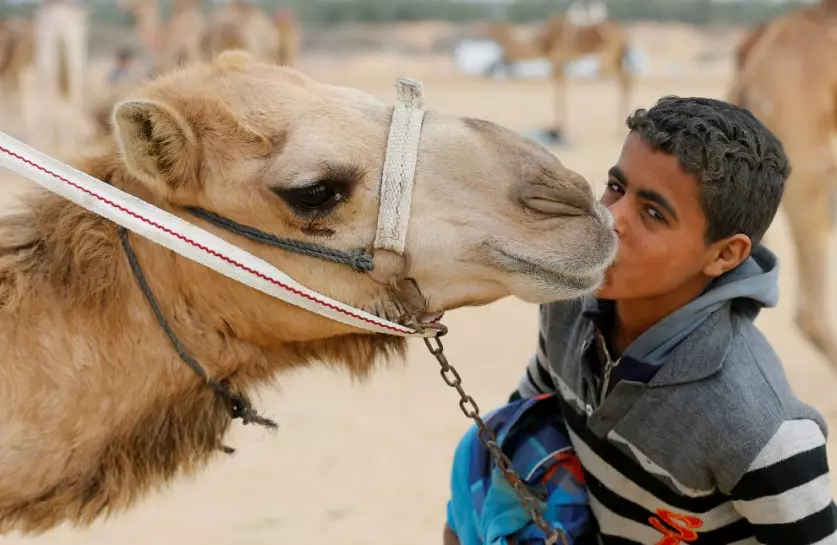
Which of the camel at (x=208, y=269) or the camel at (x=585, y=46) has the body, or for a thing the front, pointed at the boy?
the camel at (x=208, y=269)

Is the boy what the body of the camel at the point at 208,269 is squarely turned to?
yes

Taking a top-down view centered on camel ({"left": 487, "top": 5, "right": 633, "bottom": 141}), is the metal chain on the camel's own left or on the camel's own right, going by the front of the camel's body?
on the camel's own left

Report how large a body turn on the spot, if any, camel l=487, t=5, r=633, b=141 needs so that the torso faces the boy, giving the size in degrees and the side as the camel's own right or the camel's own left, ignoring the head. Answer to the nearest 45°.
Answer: approximately 90° to the camel's own left

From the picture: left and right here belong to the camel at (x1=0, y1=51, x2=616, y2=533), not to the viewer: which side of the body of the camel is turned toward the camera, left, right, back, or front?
right

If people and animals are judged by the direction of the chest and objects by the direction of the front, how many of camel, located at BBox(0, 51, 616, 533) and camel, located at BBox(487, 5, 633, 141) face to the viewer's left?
1

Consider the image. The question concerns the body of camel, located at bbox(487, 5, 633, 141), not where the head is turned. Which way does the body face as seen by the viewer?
to the viewer's left

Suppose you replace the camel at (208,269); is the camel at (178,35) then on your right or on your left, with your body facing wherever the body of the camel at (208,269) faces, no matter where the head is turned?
on your left

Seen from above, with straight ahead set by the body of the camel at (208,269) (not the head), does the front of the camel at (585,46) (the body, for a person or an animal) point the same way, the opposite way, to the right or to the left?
the opposite way
